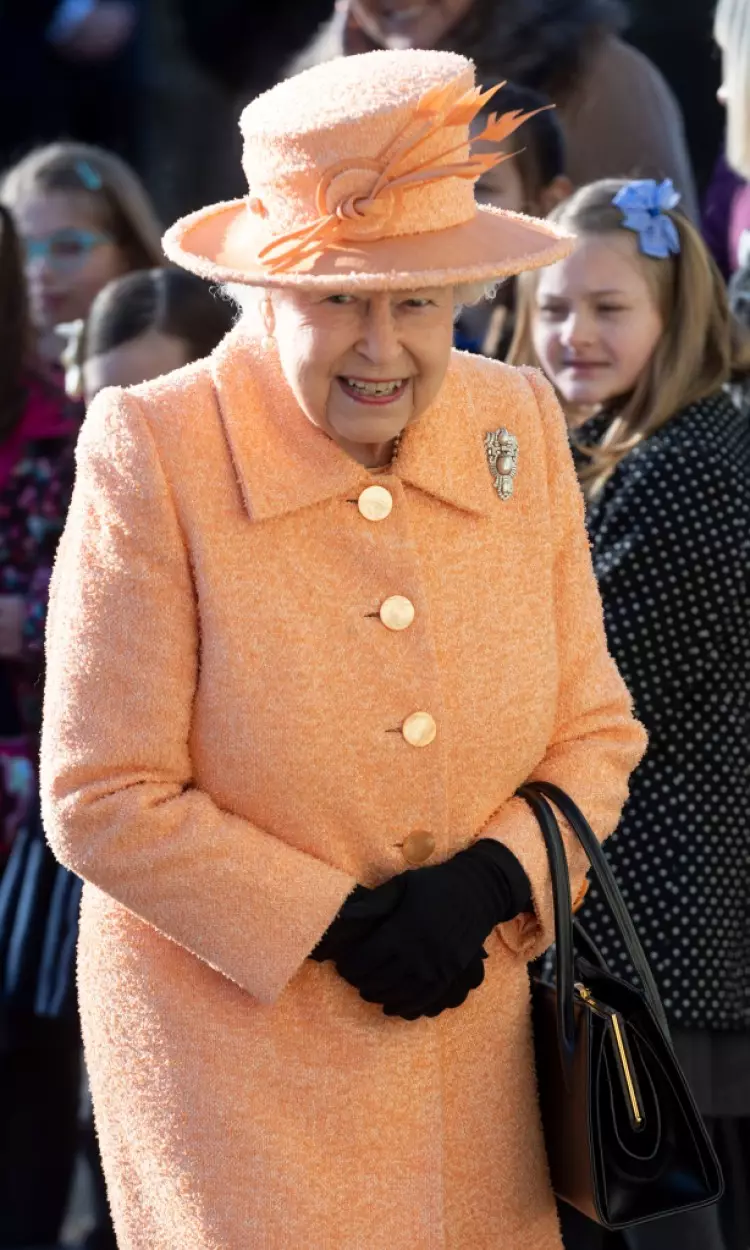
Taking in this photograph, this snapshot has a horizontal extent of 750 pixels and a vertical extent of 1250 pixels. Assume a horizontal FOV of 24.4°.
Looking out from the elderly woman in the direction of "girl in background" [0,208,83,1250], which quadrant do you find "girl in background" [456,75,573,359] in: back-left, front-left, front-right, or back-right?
front-right

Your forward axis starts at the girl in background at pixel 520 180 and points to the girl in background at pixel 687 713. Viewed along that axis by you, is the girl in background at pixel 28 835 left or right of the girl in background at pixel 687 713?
right

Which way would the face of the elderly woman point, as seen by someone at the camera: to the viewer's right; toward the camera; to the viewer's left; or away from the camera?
toward the camera

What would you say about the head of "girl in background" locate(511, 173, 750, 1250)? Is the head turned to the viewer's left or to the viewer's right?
to the viewer's left

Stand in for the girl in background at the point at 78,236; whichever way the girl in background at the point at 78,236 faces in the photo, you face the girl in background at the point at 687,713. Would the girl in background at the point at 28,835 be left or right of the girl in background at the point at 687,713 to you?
right
